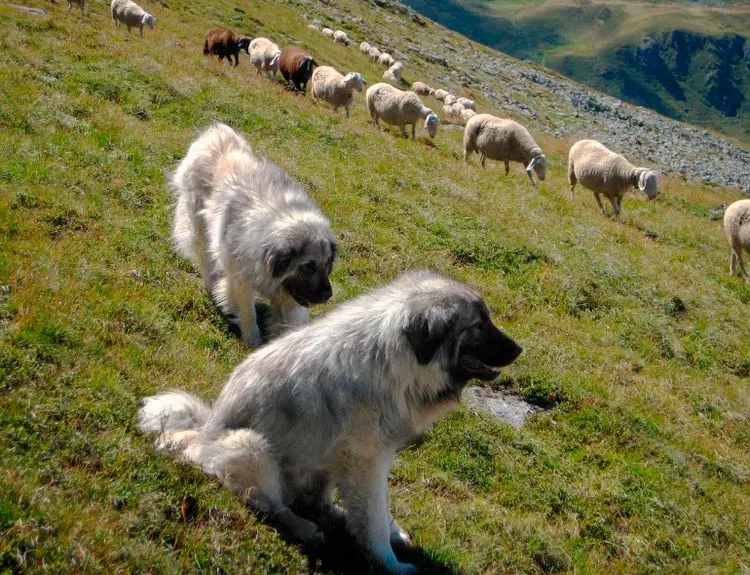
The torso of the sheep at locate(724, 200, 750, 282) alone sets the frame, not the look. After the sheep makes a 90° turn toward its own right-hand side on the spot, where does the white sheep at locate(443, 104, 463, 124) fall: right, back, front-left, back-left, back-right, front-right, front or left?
back-right

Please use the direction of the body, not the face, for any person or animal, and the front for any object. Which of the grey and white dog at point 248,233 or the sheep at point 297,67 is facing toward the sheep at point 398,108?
the sheep at point 297,67

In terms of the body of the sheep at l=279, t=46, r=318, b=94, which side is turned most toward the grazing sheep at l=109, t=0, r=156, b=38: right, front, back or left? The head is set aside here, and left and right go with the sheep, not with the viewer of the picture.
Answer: back

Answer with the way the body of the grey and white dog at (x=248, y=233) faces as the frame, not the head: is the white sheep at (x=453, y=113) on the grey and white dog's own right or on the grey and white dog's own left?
on the grey and white dog's own left

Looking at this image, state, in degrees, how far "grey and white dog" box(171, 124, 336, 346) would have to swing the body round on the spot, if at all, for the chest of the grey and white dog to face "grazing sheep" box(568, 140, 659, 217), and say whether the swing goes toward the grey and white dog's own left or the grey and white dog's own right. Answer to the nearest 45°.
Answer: approximately 90° to the grey and white dog's own left

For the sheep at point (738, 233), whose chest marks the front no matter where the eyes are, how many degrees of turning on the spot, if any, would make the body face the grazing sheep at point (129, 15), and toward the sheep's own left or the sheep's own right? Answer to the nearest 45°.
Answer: approximately 180°

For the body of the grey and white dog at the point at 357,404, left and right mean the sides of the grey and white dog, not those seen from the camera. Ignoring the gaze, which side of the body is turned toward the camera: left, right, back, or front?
right

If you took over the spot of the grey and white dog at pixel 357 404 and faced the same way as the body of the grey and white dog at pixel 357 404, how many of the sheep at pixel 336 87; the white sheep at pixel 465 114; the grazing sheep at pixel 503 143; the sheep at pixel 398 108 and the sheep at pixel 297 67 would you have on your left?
5

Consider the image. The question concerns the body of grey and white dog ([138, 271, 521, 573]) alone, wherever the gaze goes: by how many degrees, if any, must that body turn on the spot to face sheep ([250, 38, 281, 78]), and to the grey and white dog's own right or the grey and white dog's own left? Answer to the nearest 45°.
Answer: approximately 90° to the grey and white dog's own left

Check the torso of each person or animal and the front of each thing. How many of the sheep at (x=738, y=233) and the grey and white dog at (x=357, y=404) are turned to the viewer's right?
2

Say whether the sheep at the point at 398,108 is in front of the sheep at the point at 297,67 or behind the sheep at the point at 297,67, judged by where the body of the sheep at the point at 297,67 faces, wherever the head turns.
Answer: in front

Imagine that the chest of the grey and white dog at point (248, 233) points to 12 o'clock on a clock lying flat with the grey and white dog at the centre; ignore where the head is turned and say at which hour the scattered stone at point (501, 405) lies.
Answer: The scattered stone is roughly at 11 o'clock from the grey and white dog.

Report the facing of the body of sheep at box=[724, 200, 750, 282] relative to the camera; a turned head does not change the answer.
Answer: to the viewer's right

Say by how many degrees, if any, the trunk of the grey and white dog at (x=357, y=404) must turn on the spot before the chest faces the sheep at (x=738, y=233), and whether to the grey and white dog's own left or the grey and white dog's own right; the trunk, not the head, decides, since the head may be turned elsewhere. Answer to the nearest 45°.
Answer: approximately 45° to the grey and white dog's own left
